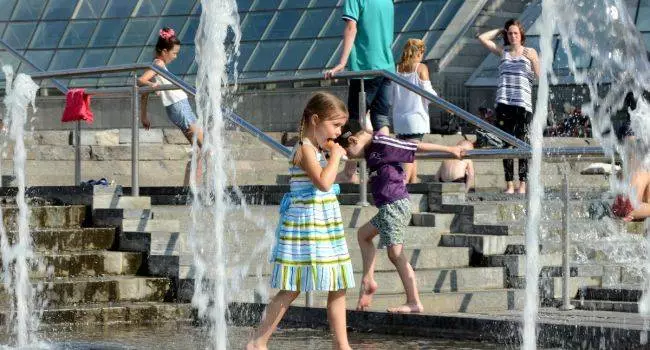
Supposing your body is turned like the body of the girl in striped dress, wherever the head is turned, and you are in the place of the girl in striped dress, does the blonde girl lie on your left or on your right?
on your left

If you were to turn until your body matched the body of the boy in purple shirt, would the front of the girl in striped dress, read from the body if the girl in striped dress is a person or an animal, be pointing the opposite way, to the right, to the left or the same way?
the opposite way

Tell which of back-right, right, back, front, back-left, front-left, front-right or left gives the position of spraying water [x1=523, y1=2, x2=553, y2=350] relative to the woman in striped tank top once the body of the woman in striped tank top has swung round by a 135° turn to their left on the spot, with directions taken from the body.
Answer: back-right

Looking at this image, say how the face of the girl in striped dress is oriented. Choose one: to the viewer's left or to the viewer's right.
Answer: to the viewer's right

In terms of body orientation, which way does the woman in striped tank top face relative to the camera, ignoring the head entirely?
toward the camera

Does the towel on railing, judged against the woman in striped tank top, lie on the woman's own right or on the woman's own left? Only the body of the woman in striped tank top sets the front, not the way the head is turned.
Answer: on the woman's own right
